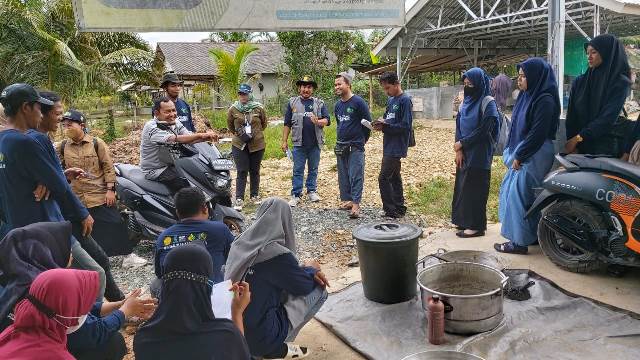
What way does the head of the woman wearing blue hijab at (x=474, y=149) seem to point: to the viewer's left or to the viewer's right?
to the viewer's left

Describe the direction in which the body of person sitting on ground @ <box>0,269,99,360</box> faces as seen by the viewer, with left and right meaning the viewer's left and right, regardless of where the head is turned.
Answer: facing to the right of the viewer

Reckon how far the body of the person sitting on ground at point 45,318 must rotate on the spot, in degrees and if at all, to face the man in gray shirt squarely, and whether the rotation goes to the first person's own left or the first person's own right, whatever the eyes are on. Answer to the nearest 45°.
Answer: approximately 90° to the first person's own left

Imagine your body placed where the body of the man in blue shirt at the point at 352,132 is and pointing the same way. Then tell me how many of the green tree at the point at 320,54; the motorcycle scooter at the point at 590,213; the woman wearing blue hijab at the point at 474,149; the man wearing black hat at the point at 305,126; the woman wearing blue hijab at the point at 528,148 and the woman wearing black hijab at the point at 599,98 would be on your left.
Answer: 4

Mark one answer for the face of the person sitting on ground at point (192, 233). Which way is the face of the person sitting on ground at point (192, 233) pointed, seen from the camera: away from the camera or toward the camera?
away from the camera
